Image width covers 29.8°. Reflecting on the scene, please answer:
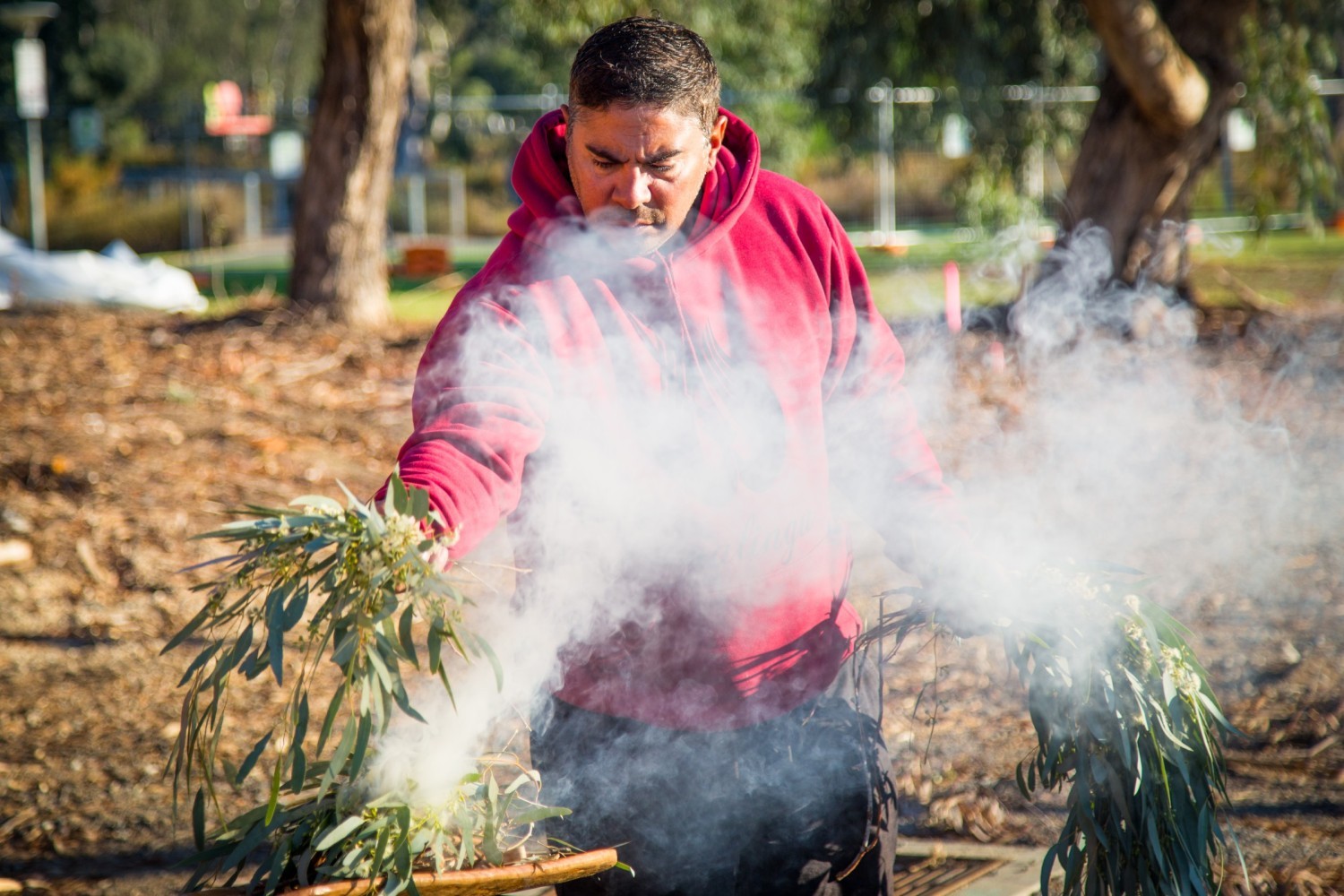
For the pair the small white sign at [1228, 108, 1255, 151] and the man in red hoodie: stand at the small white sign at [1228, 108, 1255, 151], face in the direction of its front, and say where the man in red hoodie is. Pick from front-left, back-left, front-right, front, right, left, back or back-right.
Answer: front

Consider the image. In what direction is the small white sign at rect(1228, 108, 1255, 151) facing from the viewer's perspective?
toward the camera

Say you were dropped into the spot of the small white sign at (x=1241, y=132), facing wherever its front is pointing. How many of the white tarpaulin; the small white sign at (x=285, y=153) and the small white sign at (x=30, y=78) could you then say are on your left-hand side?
0

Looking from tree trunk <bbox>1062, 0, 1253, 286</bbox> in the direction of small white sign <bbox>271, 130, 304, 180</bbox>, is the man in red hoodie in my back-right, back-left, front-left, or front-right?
back-left

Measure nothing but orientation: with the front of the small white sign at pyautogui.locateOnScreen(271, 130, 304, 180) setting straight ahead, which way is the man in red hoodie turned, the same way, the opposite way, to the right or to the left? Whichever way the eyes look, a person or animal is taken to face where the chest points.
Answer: the same way

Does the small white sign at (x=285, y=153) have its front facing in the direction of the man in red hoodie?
yes

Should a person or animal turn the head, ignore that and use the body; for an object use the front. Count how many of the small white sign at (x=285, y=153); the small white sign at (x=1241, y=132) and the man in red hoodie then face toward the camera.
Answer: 3

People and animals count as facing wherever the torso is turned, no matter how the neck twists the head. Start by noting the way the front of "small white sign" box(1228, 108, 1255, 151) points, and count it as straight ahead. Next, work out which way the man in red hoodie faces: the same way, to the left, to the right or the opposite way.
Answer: the same way

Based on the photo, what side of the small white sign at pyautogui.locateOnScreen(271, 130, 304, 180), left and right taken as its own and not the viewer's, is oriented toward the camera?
front

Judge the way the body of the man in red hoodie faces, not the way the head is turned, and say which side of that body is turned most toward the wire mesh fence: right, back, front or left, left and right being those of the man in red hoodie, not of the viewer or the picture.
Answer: back

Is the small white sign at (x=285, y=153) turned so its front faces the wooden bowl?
yes

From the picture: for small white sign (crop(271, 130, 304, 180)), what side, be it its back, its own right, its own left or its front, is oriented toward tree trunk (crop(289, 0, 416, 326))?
front
